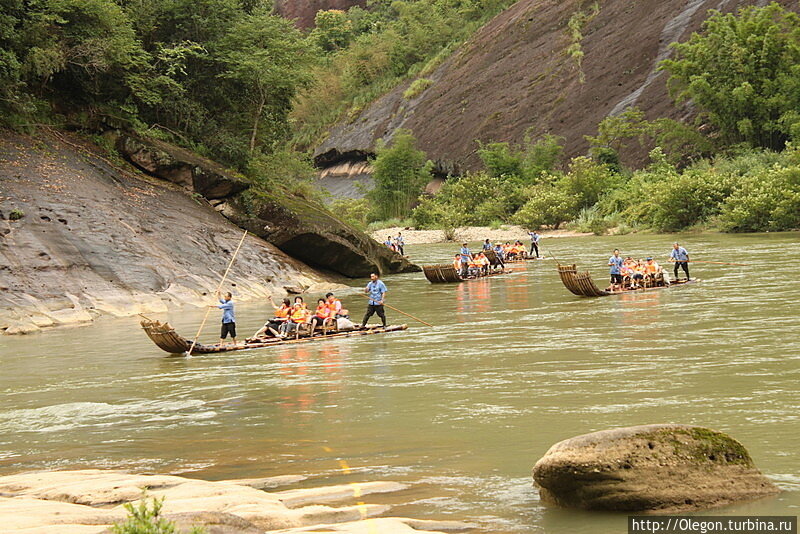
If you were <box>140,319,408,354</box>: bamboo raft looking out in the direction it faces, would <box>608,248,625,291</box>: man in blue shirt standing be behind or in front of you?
behind

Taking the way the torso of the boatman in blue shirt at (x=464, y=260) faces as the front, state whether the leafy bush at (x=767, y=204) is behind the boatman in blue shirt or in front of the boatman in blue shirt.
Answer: behind

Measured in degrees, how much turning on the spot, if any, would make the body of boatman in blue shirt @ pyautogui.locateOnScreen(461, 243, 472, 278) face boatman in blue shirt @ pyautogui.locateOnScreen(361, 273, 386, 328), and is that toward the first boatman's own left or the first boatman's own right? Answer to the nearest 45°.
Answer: approximately 45° to the first boatman's own left

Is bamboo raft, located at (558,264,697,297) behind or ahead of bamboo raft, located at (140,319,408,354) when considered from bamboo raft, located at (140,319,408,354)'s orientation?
behind

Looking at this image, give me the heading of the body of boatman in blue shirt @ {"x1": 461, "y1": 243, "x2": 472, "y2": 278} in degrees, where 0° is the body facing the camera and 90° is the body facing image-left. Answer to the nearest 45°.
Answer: approximately 45°

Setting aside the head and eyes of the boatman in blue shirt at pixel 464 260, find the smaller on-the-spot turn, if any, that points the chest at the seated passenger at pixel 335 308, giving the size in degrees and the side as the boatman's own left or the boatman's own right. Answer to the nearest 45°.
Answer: approximately 45° to the boatman's own left

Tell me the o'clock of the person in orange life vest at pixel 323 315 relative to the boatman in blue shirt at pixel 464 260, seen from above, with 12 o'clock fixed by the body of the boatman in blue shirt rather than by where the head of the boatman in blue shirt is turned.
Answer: The person in orange life vest is roughly at 11 o'clock from the boatman in blue shirt.

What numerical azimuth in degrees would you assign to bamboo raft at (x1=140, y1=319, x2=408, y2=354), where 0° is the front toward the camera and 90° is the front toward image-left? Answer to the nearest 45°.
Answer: approximately 90°

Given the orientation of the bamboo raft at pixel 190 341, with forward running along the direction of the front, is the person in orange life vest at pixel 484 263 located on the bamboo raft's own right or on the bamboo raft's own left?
on the bamboo raft's own right

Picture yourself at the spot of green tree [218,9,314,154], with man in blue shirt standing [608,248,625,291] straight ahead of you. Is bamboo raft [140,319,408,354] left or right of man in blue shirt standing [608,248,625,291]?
right

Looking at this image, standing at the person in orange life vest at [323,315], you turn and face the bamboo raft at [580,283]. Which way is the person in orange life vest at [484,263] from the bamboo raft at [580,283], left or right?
left
